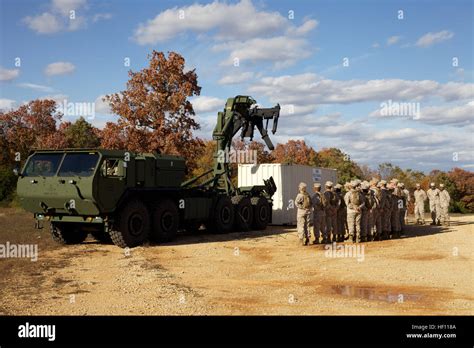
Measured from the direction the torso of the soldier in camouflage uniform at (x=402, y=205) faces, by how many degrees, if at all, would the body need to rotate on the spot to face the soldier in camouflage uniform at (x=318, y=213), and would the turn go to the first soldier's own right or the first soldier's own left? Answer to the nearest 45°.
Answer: approximately 45° to the first soldier's own left

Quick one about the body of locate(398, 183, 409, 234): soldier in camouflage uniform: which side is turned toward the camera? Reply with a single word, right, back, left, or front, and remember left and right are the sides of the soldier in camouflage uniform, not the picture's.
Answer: left

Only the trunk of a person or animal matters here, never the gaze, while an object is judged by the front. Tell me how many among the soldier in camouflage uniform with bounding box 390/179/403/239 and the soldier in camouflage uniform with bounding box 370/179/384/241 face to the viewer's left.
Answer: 2

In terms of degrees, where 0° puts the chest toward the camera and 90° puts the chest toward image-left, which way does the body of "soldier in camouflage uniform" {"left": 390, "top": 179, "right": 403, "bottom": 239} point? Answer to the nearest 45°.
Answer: approximately 90°

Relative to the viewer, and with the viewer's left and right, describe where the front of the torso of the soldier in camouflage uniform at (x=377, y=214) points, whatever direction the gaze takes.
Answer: facing to the left of the viewer

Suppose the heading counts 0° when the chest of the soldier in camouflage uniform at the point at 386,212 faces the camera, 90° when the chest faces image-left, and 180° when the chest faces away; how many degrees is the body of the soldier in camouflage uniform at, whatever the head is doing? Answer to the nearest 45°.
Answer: approximately 135°

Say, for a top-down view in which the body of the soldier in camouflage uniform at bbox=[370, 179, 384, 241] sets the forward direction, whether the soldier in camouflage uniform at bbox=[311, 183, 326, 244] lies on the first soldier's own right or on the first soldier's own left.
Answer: on the first soldier's own left
